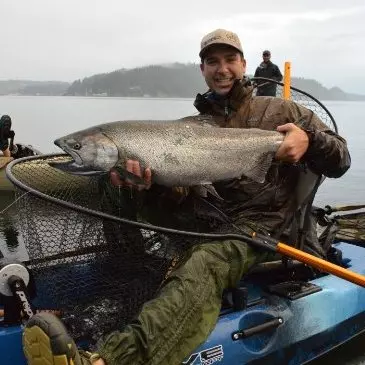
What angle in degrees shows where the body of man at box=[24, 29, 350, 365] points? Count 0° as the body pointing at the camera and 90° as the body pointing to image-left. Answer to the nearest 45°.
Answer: approximately 45°

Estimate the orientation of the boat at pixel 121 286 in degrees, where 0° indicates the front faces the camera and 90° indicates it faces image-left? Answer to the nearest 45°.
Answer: approximately 45°

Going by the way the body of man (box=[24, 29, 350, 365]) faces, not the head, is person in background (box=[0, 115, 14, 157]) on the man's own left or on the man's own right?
on the man's own right
